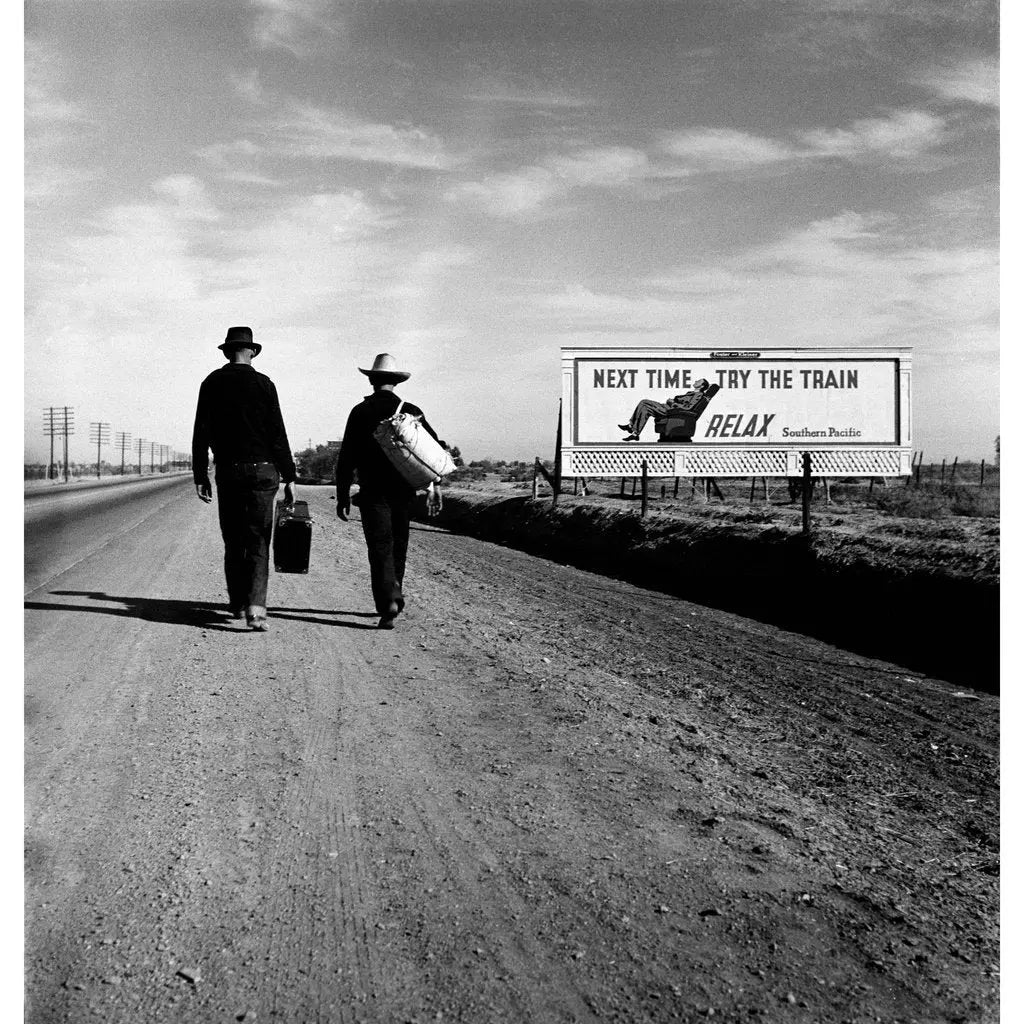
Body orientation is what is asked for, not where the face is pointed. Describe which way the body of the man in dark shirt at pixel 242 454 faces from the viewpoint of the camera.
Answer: away from the camera

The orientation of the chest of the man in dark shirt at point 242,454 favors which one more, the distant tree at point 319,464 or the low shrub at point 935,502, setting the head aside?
the distant tree

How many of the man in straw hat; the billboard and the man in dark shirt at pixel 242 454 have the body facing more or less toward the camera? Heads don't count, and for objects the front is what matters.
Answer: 1

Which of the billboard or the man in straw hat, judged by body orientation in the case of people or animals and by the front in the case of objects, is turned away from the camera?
the man in straw hat

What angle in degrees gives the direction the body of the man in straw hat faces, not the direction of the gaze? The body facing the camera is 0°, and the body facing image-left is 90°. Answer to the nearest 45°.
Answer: approximately 180°

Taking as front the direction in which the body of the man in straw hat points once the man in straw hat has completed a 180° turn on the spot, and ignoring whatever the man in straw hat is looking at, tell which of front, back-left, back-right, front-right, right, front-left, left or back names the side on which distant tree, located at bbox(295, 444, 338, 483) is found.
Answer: back

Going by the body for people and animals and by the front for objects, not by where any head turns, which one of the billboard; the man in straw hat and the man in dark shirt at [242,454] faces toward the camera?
the billboard

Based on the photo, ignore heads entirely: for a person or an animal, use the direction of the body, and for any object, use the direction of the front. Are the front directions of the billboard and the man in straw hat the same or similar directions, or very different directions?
very different directions

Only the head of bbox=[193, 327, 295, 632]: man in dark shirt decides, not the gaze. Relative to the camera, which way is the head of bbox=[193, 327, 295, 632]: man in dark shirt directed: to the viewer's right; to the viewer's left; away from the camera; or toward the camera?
away from the camera

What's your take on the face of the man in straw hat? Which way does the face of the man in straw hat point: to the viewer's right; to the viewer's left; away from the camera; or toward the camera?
away from the camera

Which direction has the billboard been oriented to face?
toward the camera

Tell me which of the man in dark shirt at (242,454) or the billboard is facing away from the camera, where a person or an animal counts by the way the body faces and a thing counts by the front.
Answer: the man in dark shirt

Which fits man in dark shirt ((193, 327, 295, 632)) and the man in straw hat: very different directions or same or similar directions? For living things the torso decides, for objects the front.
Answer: same or similar directions

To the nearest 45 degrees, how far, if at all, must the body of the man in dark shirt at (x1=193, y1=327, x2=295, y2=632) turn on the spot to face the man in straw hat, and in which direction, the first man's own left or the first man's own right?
approximately 90° to the first man's own right
